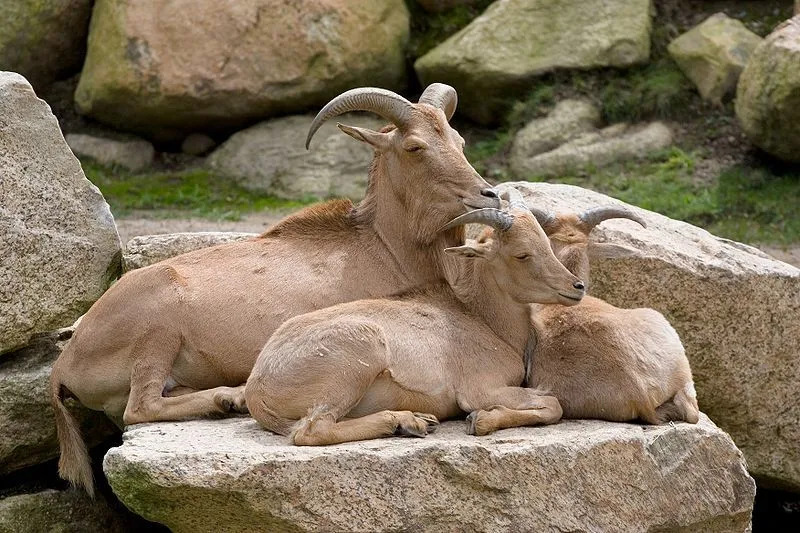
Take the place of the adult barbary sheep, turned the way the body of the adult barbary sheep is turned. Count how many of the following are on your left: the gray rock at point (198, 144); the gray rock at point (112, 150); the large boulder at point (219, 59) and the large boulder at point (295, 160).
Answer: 4

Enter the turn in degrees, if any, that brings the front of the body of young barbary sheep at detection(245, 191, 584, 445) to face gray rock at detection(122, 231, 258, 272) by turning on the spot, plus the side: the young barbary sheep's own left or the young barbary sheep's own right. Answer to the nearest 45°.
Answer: approximately 135° to the young barbary sheep's own left

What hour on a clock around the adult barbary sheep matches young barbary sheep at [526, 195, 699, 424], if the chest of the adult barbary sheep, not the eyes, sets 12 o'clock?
The young barbary sheep is roughly at 1 o'clock from the adult barbary sheep.

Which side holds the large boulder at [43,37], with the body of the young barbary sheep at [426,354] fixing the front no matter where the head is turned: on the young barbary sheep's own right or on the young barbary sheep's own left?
on the young barbary sheep's own left

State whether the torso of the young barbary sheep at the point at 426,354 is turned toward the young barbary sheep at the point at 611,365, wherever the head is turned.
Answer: yes

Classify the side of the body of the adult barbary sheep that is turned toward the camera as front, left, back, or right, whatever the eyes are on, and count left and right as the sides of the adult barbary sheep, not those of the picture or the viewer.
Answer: right

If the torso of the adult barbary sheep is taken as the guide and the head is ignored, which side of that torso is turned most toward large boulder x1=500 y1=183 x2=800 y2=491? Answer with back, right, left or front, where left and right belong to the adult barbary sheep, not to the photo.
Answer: front

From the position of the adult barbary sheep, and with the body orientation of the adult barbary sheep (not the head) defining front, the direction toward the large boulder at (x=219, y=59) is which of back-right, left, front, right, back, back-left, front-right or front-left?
left

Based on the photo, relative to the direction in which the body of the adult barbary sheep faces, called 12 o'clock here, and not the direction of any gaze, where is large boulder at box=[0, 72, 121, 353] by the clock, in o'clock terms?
The large boulder is roughly at 7 o'clock from the adult barbary sheep.

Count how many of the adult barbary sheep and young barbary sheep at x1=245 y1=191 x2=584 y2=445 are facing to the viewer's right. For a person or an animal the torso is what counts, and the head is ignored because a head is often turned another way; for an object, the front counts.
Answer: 2

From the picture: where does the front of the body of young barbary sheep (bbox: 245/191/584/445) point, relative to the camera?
to the viewer's right
